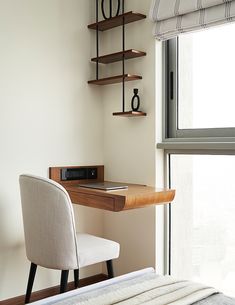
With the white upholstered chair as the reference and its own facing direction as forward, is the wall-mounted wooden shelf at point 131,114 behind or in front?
in front

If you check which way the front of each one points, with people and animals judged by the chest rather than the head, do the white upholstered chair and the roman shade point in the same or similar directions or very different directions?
very different directions

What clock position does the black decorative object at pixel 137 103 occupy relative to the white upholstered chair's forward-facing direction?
The black decorative object is roughly at 12 o'clock from the white upholstered chair.

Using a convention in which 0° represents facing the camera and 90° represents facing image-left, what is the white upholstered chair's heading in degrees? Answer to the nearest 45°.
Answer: approximately 225°

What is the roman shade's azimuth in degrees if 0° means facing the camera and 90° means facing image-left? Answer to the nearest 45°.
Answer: approximately 45°
